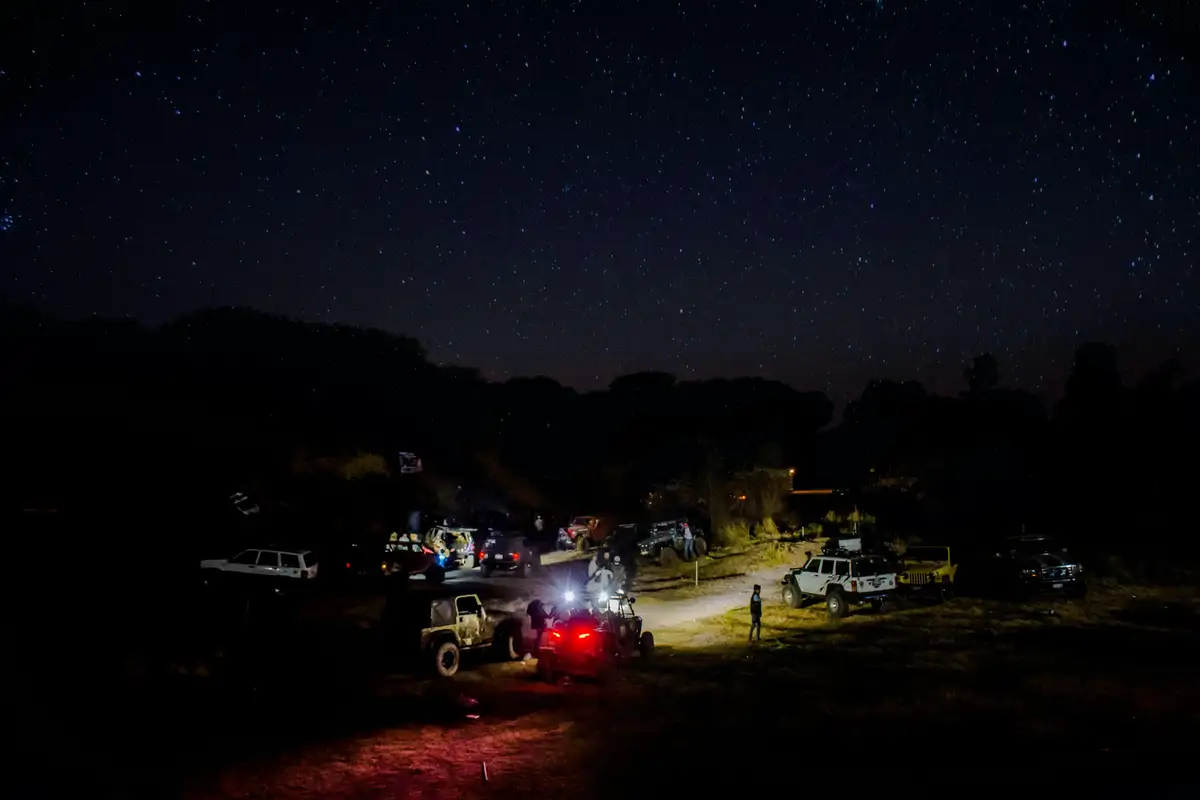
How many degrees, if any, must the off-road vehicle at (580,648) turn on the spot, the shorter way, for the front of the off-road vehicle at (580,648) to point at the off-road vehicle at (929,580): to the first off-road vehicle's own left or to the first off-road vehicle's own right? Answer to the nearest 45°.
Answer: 0° — it already faces it

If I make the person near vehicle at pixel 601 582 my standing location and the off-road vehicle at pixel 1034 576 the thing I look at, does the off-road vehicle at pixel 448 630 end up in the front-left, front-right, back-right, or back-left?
back-right

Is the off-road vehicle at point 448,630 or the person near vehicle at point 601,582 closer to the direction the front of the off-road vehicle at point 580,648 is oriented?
the person near vehicle

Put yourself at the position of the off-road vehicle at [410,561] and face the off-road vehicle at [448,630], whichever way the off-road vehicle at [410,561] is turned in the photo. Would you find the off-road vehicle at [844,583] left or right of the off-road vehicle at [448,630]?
left

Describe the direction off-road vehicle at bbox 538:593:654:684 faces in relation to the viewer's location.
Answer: facing away from the viewer and to the right of the viewer

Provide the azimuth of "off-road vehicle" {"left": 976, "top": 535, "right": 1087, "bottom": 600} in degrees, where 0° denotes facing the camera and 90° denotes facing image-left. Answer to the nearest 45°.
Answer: approximately 315°
